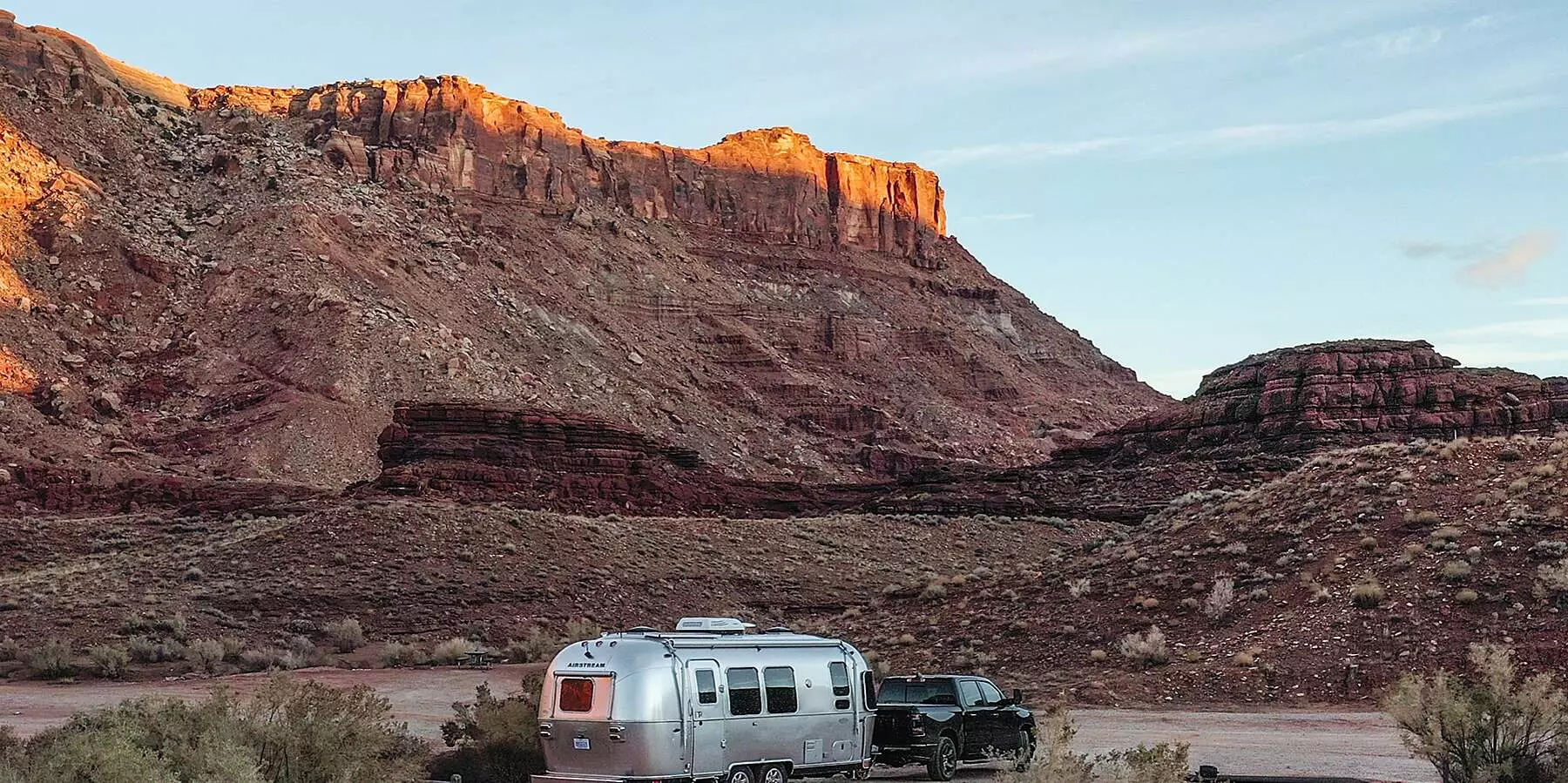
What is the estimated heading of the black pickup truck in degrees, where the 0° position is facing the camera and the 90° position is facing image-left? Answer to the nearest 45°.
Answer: approximately 225°

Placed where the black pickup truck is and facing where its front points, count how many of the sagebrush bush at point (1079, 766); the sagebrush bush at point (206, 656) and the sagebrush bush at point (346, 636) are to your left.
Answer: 2

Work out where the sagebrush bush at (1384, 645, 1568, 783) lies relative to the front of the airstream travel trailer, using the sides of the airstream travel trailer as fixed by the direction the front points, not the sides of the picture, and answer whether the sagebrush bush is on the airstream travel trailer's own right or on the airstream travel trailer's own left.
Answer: on the airstream travel trailer's own right

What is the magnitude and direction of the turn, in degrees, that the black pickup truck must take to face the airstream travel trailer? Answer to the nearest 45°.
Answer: approximately 180°

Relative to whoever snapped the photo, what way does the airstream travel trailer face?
facing away from the viewer and to the right of the viewer

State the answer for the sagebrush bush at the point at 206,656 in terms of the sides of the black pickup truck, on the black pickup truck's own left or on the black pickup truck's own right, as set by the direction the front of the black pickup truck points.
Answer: on the black pickup truck's own left

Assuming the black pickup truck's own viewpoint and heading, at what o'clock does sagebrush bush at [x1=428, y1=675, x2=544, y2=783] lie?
The sagebrush bush is roughly at 7 o'clock from the black pickup truck.

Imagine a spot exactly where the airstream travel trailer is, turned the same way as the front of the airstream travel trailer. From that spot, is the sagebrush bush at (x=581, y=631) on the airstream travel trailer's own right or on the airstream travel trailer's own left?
on the airstream travel trailer's own left

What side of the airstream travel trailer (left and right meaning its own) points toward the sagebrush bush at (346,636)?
left

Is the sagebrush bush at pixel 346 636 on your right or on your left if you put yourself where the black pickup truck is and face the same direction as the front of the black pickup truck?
on your left
